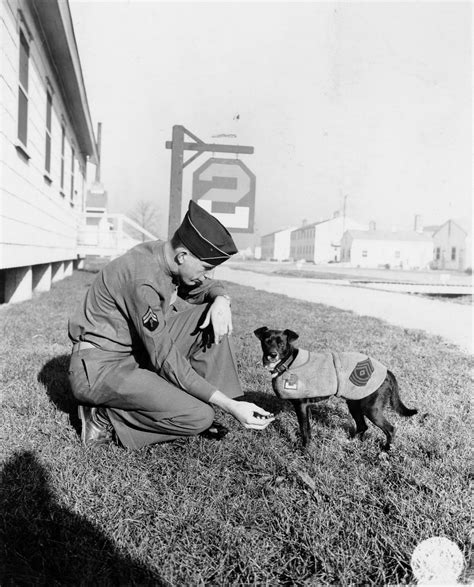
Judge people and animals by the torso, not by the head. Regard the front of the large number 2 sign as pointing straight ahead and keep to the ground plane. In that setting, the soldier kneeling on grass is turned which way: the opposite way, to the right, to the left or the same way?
to the left

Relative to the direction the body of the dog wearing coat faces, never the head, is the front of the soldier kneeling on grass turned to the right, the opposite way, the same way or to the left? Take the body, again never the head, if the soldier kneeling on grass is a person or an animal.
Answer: the opposite way

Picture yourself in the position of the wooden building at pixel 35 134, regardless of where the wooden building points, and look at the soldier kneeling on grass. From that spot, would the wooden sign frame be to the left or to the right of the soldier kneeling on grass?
left

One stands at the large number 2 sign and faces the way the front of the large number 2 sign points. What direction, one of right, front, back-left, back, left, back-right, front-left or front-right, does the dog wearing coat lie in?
front

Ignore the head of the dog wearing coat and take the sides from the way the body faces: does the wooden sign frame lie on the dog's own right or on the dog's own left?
on the dog's own right

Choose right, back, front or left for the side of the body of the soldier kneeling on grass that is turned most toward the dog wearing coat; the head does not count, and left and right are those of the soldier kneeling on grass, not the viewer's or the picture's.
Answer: front

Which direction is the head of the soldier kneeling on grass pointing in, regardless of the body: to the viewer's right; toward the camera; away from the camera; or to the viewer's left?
to the viewer's right

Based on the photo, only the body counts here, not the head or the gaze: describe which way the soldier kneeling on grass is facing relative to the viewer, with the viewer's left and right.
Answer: facing to the right of the viewer

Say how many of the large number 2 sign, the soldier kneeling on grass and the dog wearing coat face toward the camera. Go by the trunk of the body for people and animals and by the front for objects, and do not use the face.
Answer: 1

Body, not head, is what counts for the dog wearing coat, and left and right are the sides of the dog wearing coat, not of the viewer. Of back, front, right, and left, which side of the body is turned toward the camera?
left

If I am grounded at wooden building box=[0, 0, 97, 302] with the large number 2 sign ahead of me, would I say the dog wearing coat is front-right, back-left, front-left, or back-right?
front-right

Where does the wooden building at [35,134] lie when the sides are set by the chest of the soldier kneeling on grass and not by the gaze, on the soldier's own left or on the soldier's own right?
on the soldier's own left
